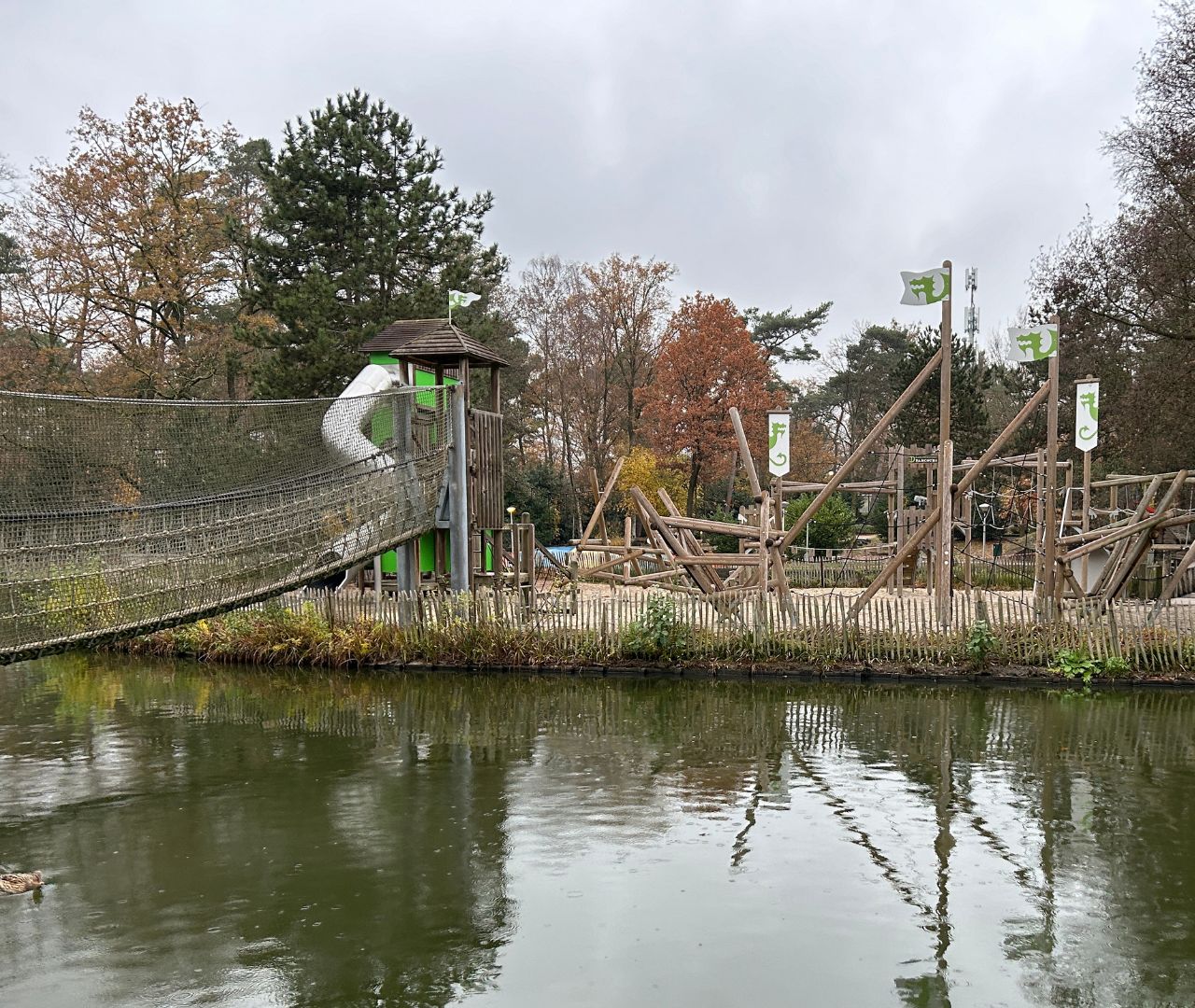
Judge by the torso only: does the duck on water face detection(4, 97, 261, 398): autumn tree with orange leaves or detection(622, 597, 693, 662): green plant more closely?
the green plant

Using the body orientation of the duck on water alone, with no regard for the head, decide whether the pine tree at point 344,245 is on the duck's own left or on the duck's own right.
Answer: on the duck's own left

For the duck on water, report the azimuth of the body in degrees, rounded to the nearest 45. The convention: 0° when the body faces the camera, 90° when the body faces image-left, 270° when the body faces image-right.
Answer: approximately 270°

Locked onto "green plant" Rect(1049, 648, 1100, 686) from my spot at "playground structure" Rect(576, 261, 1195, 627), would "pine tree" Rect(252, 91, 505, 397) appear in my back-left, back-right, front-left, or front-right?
back-right

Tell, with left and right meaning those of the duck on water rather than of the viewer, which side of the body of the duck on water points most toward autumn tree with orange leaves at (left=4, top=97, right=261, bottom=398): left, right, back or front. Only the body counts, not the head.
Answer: left

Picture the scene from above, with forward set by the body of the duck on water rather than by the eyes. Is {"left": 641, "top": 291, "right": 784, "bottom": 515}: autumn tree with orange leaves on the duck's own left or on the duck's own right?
on the duck's own left
